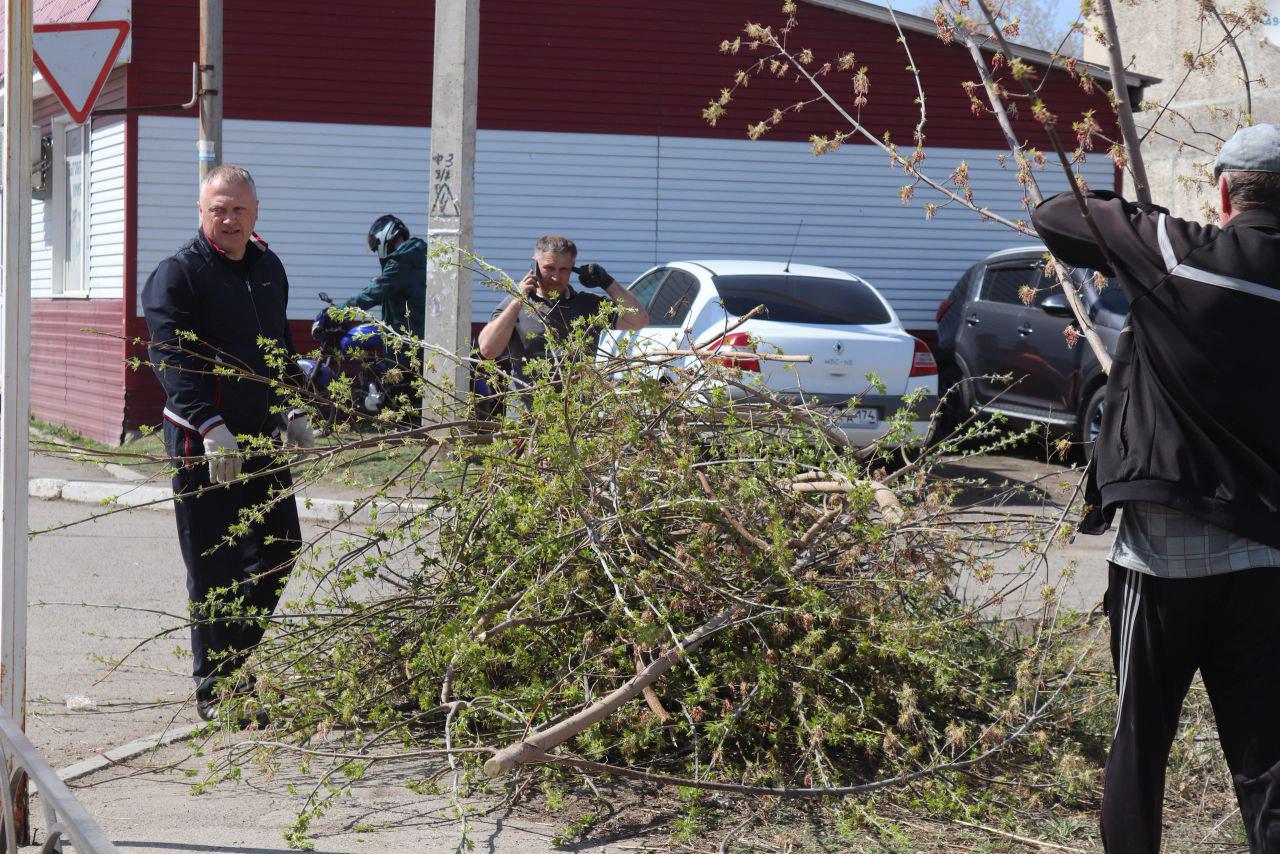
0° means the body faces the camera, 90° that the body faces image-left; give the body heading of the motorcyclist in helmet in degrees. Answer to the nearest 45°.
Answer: approximately 90°

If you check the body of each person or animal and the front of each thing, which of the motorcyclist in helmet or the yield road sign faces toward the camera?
the yield road sign

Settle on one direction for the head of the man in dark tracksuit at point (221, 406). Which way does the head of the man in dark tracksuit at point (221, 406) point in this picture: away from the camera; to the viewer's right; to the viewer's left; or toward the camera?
toward the camera

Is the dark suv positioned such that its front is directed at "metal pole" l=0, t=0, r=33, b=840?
no

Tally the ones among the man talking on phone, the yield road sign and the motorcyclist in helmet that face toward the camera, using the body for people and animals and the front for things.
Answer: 2

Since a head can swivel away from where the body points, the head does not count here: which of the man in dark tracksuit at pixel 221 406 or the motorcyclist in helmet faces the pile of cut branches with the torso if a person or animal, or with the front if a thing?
the man in dark tracksuit

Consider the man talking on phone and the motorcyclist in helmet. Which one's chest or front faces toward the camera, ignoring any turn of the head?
the man talking on phone

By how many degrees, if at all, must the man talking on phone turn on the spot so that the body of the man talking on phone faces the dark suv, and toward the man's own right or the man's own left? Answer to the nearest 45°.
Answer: approximately 135° to the man's own left

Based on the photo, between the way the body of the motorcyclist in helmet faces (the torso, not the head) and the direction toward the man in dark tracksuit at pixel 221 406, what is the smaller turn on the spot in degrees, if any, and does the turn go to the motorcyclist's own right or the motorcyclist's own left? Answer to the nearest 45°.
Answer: approximately 90° to the motorcyclist's own left

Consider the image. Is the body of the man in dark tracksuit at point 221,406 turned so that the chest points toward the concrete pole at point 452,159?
no

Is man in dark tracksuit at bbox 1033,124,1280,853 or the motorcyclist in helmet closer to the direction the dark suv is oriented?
the man in dark tracksuit

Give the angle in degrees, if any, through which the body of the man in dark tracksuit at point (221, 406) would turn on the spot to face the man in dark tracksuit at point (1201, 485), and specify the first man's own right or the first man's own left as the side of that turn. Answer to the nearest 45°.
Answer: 0° — they already face them

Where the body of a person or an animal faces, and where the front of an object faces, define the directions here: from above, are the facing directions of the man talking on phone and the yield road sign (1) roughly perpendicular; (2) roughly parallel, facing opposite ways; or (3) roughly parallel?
roughly parallel

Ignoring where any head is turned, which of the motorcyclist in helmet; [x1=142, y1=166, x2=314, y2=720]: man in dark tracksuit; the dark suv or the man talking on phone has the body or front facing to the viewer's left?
the motorcyclist in helmet

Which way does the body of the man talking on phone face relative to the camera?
toward the camera
